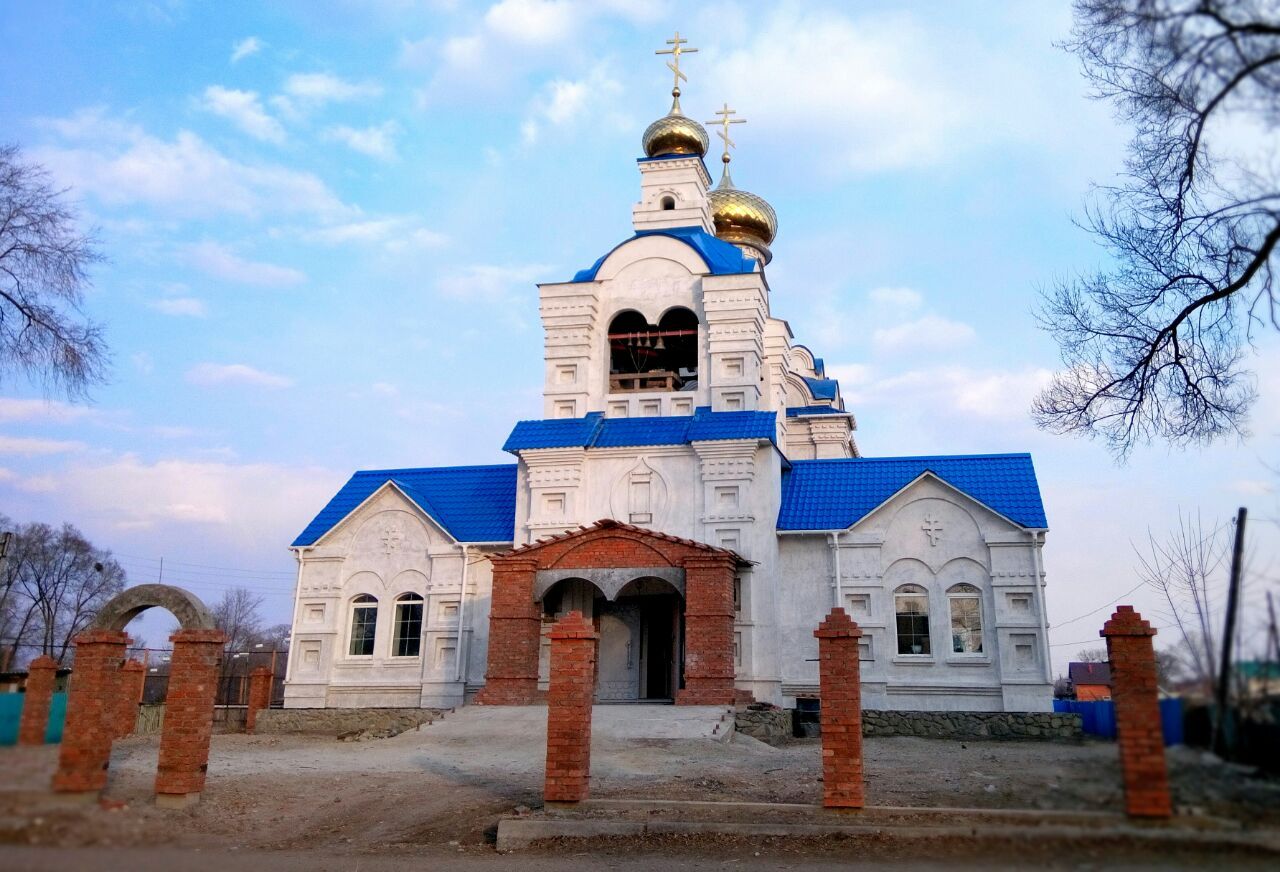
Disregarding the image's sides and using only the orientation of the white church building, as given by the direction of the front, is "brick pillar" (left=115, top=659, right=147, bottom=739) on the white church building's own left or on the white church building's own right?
on the white church building's own right

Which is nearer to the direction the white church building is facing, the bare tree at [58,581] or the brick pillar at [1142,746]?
the brick pillar

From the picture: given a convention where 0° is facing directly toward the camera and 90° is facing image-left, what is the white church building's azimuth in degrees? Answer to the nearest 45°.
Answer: approximately 0°

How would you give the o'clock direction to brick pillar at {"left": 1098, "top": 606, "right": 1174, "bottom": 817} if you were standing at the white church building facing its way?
The brick pillar is roughly at 12 o'clock from the white church building.

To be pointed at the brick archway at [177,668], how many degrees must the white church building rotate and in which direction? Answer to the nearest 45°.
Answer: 0° — it already faces it

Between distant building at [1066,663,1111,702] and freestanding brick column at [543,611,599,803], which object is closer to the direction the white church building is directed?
the freestanding brick column

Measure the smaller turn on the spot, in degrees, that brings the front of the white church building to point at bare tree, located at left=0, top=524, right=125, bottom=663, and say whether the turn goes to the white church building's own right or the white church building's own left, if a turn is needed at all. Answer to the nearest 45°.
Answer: approximately 135° to the white church building's own right

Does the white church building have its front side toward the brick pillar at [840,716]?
yes

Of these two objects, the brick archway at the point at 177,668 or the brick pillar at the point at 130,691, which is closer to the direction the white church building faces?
the brick archway

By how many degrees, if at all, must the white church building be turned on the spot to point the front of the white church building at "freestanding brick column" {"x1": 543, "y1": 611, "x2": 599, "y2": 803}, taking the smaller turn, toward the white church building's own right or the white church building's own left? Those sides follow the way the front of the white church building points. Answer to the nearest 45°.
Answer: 0° — it already faces it
